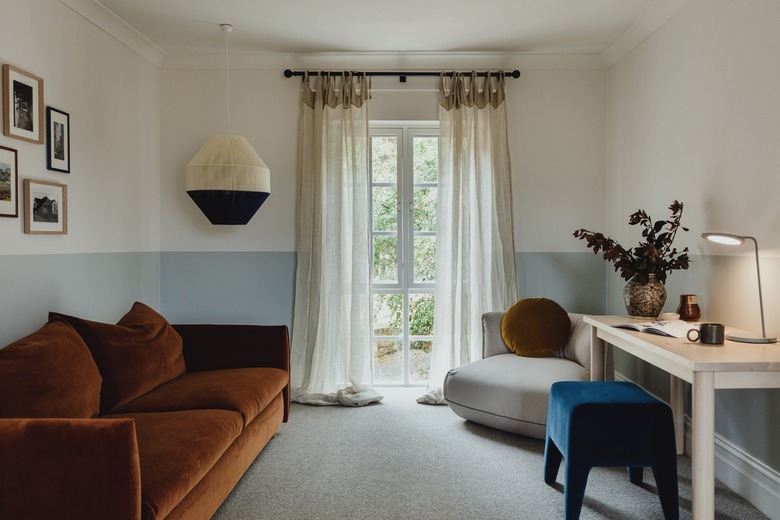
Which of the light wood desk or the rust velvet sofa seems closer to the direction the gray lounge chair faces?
the rust velvet sofa

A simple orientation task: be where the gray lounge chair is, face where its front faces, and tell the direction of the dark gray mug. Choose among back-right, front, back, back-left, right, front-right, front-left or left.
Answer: left

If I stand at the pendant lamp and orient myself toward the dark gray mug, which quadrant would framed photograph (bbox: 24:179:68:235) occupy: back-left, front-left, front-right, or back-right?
back-right

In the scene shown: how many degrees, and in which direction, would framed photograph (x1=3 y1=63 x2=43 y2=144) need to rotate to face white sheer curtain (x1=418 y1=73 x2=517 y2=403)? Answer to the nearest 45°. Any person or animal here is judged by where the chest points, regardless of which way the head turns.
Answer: approximately 45° to its left

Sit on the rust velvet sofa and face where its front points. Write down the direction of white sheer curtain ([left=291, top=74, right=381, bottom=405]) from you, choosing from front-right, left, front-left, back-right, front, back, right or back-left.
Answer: left

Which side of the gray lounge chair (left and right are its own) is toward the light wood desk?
left

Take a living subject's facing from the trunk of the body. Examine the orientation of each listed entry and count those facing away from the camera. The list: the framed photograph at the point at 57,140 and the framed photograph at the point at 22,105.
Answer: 0

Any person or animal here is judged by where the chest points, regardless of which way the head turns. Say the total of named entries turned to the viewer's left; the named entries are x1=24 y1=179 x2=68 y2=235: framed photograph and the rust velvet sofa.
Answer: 0

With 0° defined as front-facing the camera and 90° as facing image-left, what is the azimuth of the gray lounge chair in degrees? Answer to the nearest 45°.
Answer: approximately 45°
